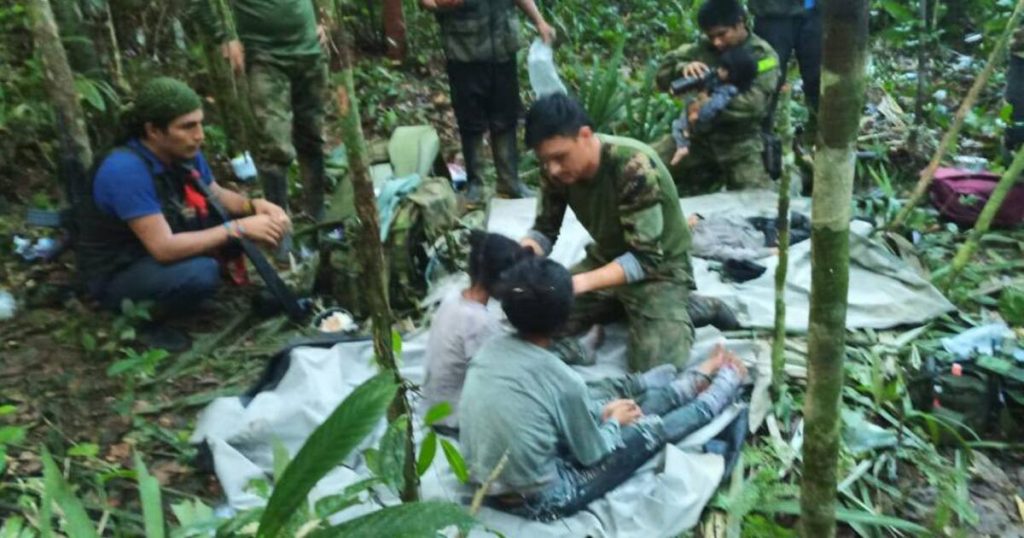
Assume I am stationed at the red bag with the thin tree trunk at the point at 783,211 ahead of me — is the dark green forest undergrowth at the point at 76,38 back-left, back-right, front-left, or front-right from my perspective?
front-right

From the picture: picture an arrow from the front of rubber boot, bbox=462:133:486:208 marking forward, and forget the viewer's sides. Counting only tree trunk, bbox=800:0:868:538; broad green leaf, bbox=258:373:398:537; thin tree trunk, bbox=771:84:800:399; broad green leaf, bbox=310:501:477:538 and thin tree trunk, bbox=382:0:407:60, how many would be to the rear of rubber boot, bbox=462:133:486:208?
1

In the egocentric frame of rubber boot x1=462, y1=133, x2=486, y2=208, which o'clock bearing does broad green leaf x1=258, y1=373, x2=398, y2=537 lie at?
The broad green leaf is roughly at 12 o'clock from the rubber boot.

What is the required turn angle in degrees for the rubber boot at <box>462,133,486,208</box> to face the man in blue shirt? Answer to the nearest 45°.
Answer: approximately 45° to its right

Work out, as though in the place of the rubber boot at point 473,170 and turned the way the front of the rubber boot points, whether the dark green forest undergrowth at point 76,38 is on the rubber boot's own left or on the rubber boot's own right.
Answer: on the rubber boot's own right

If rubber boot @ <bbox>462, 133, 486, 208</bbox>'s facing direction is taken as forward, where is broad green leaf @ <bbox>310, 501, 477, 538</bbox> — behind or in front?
in front

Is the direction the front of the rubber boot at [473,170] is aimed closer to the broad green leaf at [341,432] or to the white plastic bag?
the broad green leaf

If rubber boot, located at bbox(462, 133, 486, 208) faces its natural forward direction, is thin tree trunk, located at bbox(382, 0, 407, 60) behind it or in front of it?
behind

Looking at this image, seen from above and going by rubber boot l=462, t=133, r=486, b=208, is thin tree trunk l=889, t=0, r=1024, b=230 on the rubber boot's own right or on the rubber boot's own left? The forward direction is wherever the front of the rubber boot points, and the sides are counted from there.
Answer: on the rubber boot's own left

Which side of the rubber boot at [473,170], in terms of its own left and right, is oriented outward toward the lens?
front

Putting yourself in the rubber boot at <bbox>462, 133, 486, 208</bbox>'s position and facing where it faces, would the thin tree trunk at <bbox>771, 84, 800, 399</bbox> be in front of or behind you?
in front

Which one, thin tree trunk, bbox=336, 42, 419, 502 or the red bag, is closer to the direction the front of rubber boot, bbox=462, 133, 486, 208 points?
the thin tree trunk

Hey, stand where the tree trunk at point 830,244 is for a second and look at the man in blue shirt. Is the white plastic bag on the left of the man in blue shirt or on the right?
right

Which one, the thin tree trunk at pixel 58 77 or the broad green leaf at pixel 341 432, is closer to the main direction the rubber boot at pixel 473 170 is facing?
the broad green leaf

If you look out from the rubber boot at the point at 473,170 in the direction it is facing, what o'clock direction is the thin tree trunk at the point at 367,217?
The thin tree trunk is roughly at 12 o'clock from the rubber boot.

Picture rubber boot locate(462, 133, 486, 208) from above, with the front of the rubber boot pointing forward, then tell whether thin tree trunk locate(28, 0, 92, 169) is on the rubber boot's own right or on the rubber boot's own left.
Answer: on the rubber boot's own right
